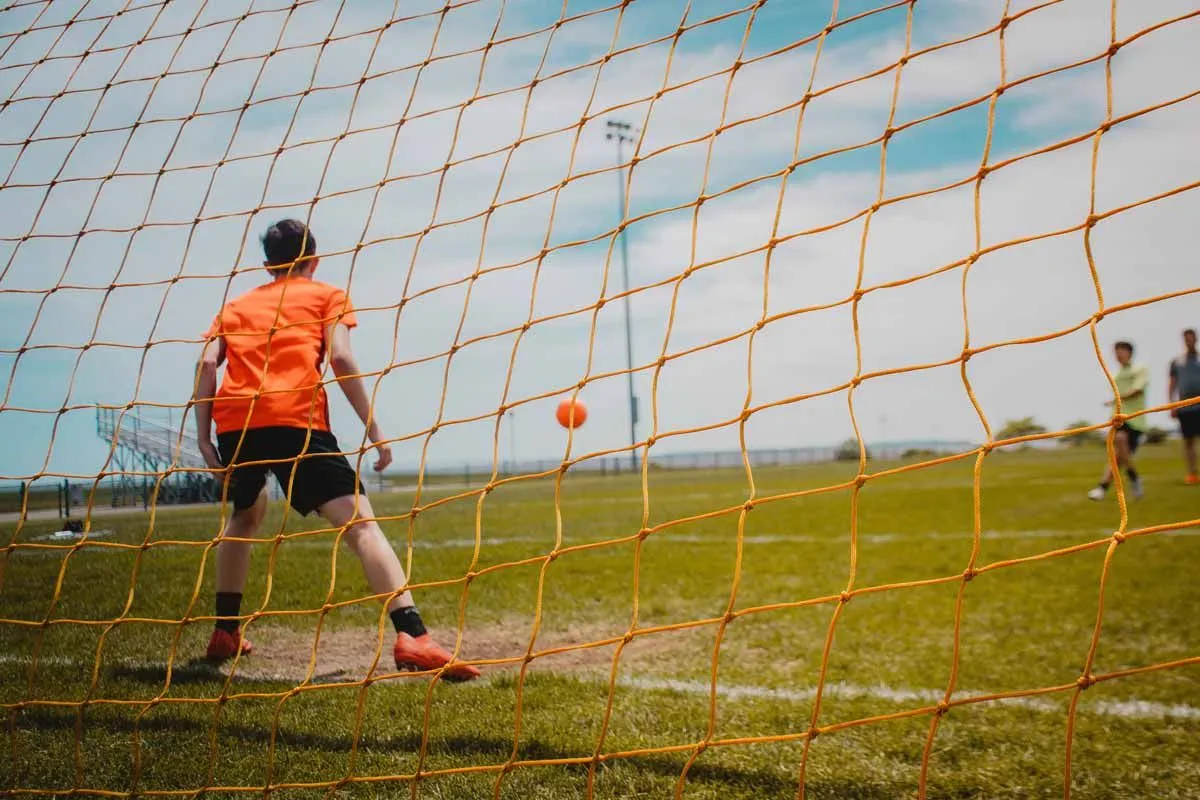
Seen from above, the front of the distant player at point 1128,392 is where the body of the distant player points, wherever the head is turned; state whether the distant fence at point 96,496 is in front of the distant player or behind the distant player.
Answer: in front

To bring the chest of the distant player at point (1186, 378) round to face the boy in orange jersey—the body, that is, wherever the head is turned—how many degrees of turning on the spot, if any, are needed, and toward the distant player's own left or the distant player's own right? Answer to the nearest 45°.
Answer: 0° — they already face them

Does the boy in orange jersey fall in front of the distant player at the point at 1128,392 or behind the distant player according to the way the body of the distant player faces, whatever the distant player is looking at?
in front

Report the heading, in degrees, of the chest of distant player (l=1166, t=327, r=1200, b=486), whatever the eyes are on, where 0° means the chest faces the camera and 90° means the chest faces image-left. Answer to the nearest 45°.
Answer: approximately 0°

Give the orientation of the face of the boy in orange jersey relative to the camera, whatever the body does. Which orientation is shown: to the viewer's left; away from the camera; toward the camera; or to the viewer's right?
away from the camera

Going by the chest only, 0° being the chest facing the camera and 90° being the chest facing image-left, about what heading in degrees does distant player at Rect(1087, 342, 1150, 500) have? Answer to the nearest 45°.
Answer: approximately 45°
